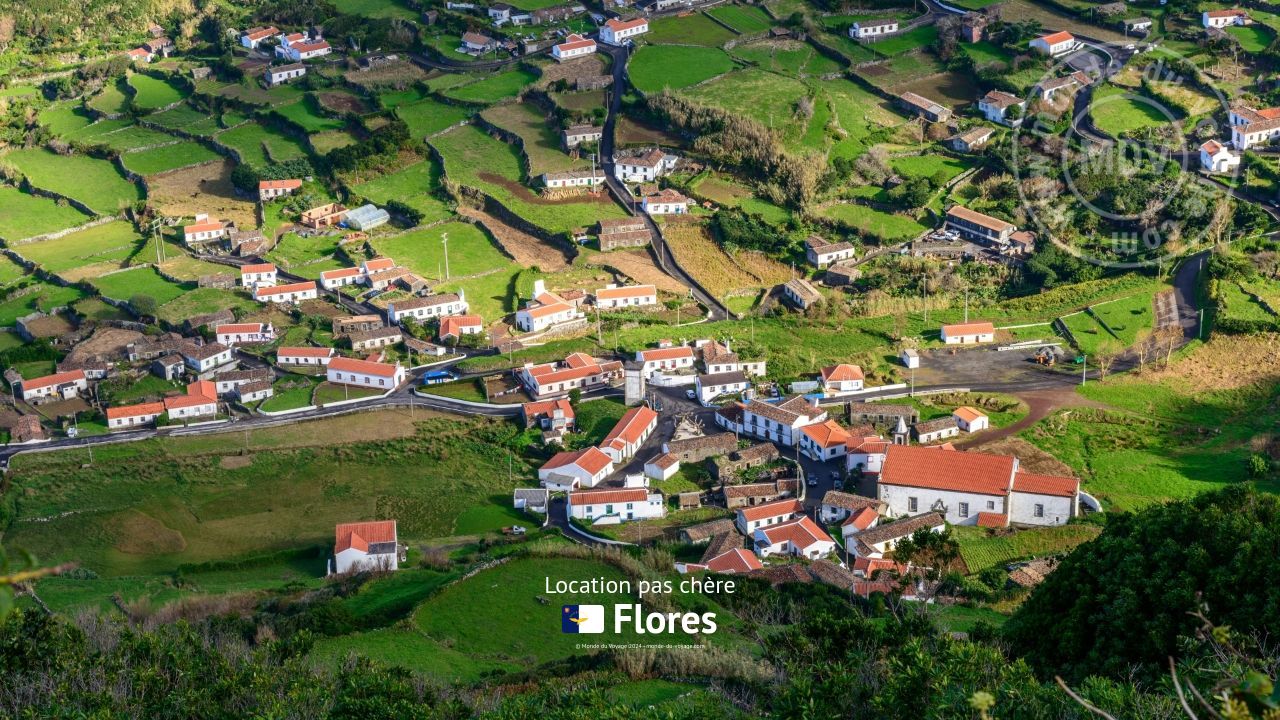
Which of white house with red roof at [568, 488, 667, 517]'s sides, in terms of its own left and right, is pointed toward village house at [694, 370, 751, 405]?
back

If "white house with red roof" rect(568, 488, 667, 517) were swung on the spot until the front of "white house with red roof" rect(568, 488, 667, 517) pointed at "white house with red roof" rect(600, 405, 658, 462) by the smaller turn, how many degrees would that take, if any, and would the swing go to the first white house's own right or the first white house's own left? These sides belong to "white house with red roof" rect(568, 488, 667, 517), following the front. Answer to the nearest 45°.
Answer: approximately 180°

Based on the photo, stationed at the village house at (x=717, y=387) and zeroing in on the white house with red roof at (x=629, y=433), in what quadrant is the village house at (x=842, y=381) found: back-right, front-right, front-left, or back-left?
back-left

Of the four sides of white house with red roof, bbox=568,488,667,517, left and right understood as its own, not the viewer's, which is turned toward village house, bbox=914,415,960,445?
left

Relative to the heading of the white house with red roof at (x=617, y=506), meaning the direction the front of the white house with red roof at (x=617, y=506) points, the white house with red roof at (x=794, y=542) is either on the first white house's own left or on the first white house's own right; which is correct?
on the first white house's own left

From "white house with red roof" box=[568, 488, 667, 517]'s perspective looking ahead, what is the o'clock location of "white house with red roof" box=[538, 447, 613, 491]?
"white house with red roof" box=[538, 447, 613, 491] is roughly at 5 o'clock from "white house with red roof" box=[568, 488, 667, 517].

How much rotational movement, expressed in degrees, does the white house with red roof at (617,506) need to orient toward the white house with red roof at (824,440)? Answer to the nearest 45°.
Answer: approximately 135° to its left

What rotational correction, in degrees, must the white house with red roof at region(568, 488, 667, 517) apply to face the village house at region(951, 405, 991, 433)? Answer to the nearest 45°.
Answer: approximately 90° to its left

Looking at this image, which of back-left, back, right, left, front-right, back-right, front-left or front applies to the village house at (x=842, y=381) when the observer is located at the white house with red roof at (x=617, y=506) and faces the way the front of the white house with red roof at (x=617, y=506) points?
back-left

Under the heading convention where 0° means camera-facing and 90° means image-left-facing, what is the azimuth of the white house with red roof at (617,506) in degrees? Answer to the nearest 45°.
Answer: approximately 0°

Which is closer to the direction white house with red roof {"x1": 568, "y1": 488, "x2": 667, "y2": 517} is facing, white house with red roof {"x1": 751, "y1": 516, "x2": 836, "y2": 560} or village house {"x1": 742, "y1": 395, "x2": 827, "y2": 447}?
the white house with red roof
